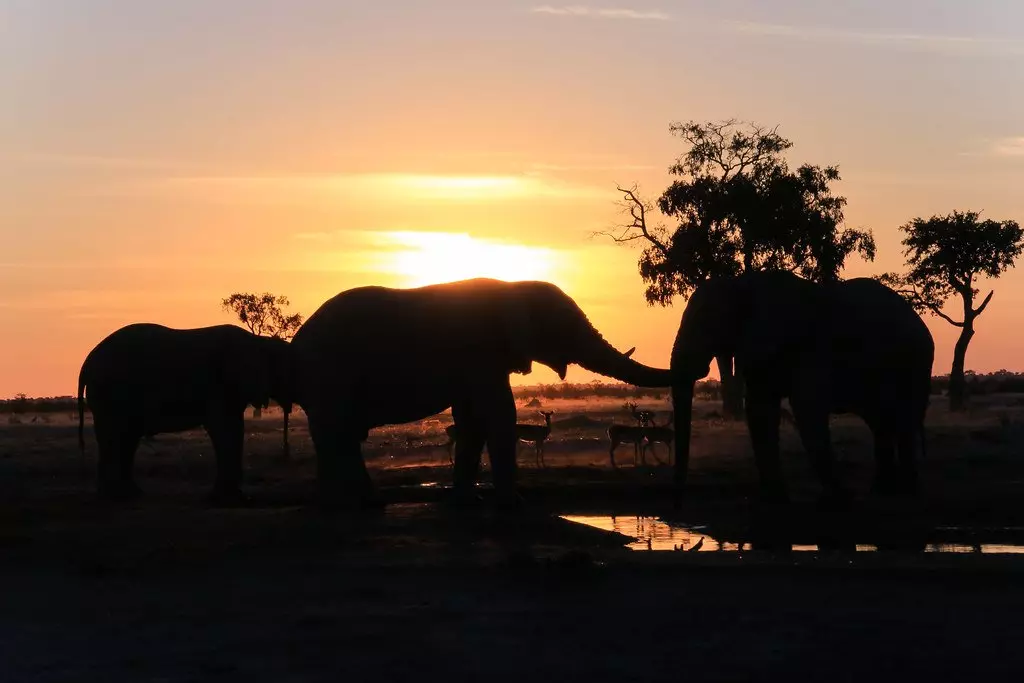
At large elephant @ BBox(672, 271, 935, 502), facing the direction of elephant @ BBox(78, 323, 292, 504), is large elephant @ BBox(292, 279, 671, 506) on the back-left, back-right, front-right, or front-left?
front-left

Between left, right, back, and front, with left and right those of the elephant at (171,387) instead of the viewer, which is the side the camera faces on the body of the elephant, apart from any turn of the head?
right

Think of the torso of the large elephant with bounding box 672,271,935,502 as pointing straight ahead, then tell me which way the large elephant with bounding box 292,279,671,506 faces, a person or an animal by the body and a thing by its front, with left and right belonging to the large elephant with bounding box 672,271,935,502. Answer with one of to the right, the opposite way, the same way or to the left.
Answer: the opposite way

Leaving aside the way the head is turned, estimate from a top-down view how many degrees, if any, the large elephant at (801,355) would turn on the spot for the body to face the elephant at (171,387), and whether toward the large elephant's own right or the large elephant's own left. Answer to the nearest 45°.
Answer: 0° — it already faces it

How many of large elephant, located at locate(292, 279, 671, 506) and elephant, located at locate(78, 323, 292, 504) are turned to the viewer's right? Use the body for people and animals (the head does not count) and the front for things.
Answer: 2

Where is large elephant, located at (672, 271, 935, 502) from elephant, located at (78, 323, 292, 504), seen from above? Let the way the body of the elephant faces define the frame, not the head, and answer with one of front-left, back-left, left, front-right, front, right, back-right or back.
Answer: front-right

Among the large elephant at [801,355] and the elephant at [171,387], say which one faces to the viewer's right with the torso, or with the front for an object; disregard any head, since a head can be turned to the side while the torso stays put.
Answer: the elephant

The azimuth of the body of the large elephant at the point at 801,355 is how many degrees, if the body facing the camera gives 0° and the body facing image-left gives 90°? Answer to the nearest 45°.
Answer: approximately 90°

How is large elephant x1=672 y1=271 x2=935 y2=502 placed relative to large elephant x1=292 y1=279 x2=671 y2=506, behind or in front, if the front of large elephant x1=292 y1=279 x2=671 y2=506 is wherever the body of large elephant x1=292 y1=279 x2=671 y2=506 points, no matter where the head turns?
in front

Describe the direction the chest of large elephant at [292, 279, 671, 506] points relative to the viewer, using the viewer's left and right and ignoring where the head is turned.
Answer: facing to the right of the viewer

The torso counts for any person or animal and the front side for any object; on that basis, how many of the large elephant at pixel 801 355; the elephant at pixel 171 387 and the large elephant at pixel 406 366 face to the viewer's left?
1

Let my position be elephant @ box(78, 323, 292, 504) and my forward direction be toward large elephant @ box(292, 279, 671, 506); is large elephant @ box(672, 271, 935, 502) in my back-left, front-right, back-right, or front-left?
front-left

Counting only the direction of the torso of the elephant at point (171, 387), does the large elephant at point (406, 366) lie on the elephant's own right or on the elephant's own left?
on the elephant's own right

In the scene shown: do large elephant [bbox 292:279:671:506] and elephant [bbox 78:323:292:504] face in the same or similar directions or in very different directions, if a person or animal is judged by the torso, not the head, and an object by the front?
same or similar directions

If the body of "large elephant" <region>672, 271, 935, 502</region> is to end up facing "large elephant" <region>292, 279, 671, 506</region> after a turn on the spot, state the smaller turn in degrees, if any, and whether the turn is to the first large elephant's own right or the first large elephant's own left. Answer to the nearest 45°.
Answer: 0° — it already faces it
